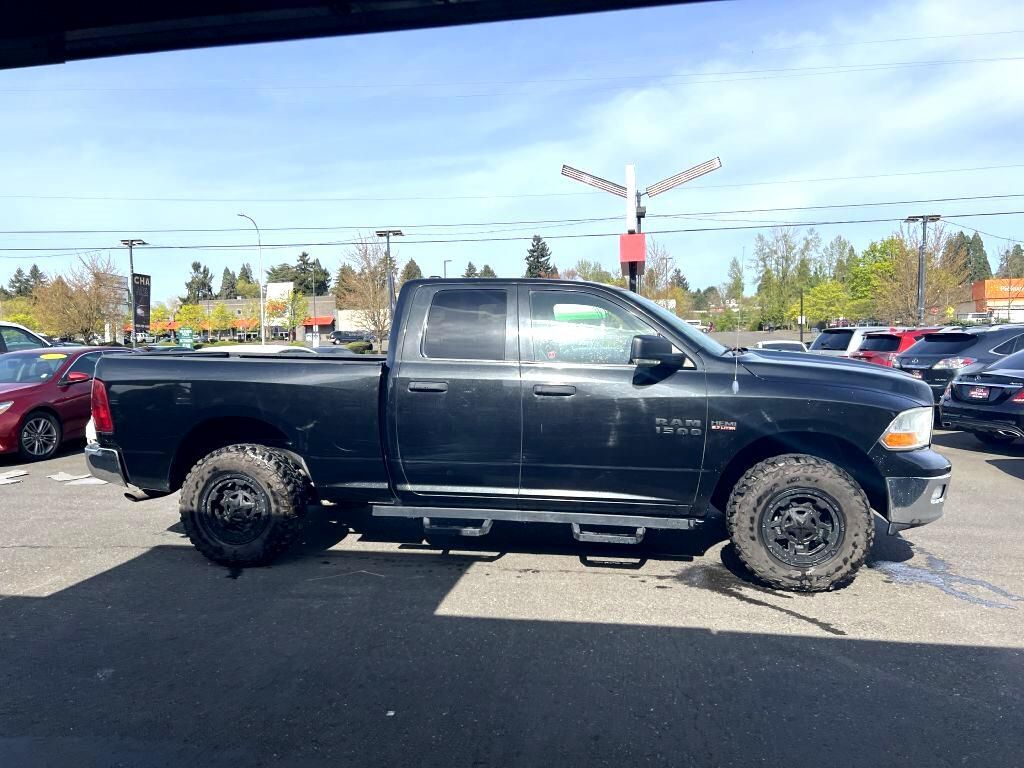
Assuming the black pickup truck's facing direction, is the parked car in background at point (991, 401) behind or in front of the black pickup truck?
in front

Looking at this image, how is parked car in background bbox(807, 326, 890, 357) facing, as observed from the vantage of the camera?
facing away from the viewer and to the right of the viewer

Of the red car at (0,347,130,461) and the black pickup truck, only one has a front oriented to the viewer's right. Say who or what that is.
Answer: the black pickup truck

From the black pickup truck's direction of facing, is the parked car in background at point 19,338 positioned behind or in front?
behind

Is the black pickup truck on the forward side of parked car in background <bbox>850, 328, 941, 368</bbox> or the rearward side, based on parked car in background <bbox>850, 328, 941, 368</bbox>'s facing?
on the rearward side

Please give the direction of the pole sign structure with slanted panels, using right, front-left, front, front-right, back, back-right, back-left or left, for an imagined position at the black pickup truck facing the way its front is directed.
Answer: left

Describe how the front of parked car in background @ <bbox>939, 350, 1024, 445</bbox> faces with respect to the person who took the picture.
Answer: facing away from the viewer and to the right of the viewer

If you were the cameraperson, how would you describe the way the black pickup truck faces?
facing to the right of the viewer

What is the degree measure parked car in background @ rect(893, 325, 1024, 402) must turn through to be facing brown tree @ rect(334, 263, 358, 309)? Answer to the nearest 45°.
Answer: approximately 90° to its left

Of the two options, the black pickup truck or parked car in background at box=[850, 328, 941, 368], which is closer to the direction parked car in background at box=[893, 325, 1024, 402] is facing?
the parked car in background

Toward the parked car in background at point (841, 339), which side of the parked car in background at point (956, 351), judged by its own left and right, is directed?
left

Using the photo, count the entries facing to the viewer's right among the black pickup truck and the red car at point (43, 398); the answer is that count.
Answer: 1

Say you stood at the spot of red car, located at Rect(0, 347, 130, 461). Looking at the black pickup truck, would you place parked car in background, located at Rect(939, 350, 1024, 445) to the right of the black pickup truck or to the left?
left

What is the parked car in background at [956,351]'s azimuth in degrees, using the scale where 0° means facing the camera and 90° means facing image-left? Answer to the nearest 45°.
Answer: approximately 225°

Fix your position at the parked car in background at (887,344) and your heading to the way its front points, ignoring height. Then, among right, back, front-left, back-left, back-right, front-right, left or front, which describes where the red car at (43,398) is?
back

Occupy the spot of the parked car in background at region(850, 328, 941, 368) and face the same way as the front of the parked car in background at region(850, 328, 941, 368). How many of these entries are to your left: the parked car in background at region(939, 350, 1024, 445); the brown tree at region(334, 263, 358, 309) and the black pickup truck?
1
